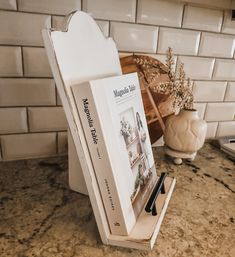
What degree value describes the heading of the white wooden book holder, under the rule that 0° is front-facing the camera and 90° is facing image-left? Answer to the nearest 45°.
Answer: approximately 315°

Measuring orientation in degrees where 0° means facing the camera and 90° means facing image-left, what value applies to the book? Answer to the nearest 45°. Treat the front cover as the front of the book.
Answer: approximately 315°
